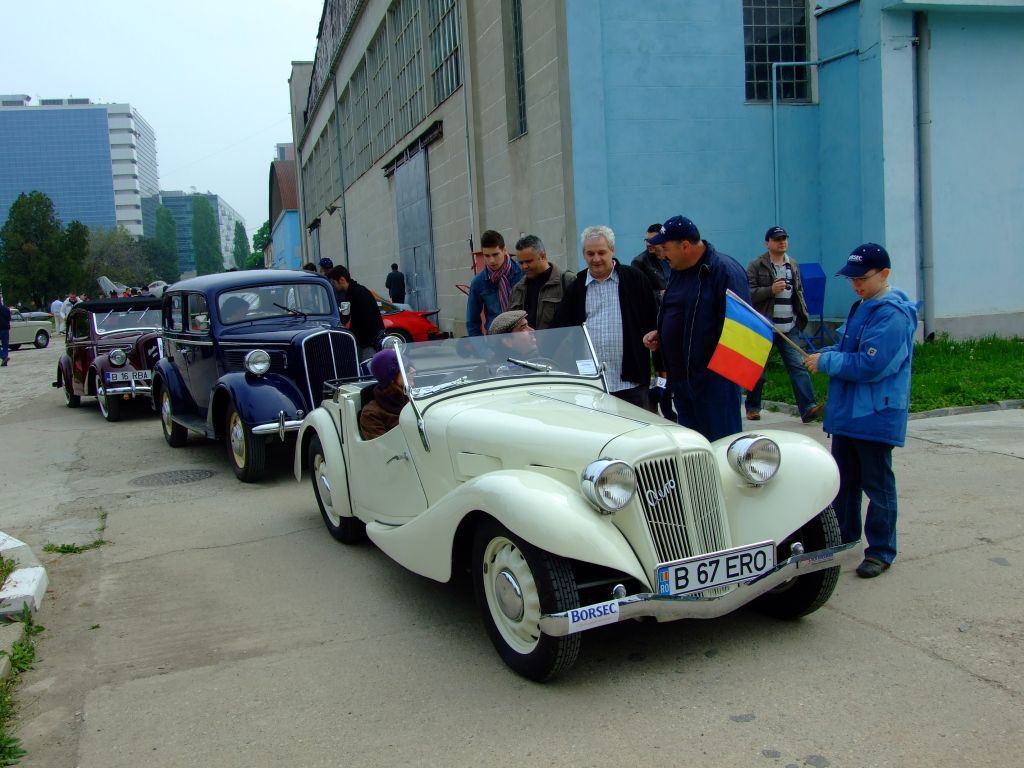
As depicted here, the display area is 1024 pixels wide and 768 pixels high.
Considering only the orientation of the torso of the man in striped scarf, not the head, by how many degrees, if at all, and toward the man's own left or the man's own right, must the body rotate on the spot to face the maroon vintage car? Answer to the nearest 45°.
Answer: approximately 135° to the man's own right

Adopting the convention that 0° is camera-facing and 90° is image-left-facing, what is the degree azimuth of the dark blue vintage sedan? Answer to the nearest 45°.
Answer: approximately 315°

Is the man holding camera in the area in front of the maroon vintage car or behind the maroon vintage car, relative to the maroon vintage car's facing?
in front

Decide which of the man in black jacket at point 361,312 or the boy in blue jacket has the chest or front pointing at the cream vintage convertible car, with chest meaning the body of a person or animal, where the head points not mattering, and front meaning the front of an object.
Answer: the boy in blue jacket

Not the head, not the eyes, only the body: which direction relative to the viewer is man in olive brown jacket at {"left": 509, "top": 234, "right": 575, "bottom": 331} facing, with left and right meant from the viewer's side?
facing the viewer and to the left of the viewer
